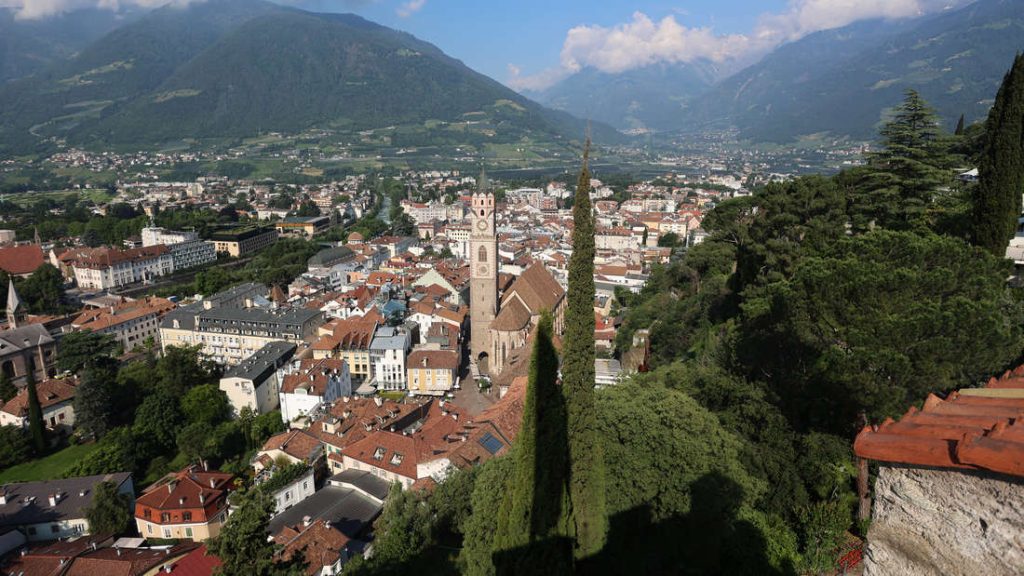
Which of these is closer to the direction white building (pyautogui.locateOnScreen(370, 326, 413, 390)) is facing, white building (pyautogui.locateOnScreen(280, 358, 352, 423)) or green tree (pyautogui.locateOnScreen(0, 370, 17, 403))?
the white building

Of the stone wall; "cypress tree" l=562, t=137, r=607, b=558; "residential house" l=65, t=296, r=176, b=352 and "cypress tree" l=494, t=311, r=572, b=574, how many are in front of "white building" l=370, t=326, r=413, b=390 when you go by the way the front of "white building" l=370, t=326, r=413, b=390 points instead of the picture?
3

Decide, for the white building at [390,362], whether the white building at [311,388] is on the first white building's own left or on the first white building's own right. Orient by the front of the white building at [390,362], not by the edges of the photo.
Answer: on the first white building's own right

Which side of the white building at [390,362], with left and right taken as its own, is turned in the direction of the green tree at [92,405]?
right

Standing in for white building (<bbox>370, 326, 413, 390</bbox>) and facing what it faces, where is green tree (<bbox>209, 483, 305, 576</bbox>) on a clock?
The green tree is roughly at 12 o'clock from the white building.

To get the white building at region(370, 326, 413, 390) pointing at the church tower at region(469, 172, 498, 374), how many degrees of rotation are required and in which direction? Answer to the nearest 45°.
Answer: approximately 90° to its left

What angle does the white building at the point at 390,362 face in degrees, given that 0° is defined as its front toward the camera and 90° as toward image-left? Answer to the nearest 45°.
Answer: approximately 0°

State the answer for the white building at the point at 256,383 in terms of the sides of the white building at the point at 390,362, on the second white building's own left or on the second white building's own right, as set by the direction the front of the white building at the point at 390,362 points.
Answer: on the second white building's own right

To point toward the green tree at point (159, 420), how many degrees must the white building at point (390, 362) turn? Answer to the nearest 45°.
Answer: approximately 90° to its right

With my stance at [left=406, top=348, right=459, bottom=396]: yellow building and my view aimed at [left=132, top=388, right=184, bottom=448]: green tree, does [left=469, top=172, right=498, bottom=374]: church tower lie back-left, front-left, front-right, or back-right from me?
back-right

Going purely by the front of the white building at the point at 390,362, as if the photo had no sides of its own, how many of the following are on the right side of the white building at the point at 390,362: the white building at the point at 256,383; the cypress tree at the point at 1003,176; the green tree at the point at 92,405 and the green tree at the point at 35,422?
3

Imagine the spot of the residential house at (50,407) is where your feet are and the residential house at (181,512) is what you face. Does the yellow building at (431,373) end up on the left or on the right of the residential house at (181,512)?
left

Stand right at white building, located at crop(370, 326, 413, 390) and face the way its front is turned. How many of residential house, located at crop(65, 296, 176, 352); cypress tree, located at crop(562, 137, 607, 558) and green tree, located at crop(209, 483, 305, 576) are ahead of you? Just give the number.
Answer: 2

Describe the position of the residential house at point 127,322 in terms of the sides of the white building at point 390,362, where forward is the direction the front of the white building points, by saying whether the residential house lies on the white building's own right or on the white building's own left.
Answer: on the white building's own right
